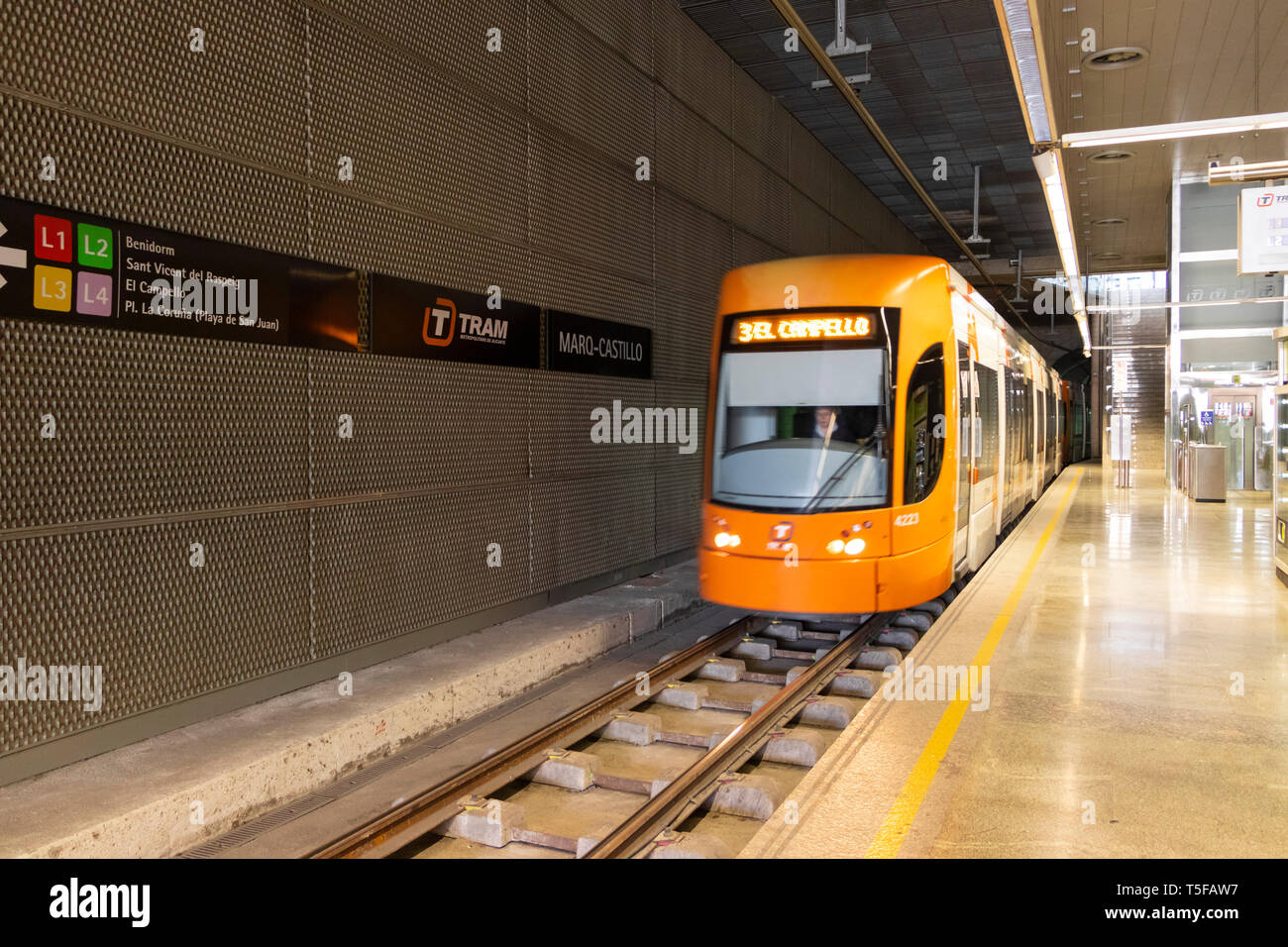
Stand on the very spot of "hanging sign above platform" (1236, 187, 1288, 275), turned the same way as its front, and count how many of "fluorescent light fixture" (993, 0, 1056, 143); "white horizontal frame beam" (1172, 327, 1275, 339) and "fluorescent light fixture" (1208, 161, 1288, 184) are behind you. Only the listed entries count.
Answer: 1

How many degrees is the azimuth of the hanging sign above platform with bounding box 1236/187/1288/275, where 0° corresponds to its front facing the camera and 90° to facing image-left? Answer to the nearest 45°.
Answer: approximately 0°

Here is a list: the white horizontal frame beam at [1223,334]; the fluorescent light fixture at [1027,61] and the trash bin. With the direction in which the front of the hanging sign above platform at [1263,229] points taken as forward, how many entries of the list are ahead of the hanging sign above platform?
1

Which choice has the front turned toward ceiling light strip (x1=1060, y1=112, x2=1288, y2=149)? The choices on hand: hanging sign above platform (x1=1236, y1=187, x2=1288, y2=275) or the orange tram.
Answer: the hanging sign above platform

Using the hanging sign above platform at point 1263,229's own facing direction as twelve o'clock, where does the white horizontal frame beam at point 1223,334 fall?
The white horizontal frame beam is roughly at 6 o'clock from the hanging sign above platform.

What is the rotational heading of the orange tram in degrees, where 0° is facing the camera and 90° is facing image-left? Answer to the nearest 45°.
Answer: approximately 45°
